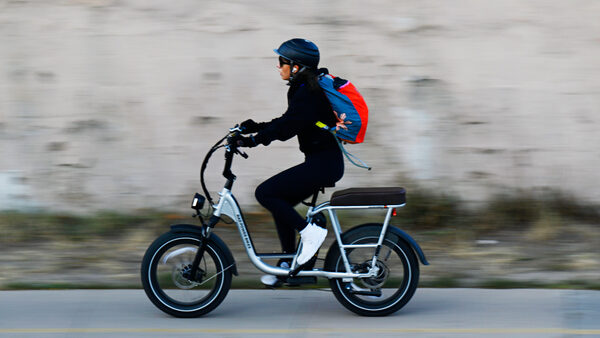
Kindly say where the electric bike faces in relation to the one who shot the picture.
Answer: facing to the left of the viewer

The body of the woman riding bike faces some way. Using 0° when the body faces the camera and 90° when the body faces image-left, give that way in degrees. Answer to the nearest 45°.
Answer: approximately 90°

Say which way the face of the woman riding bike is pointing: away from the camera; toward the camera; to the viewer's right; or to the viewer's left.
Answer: to the viewer's left
